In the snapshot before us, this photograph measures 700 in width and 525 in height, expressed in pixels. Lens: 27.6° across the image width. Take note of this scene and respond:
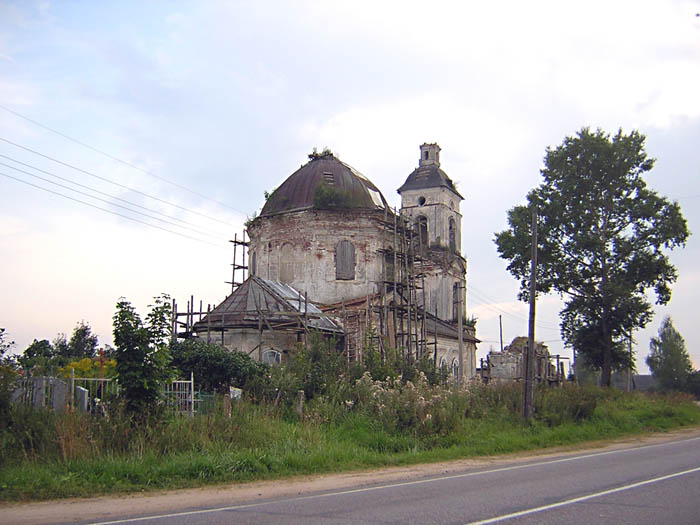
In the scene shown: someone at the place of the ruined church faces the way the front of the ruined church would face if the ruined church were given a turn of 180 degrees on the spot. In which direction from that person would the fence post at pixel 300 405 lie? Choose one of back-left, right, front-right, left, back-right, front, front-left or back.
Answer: front-left

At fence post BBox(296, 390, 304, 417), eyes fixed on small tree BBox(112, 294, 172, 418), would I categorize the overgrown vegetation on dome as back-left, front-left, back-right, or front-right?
back-right

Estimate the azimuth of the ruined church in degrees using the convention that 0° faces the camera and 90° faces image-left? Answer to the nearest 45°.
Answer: approximately 225°

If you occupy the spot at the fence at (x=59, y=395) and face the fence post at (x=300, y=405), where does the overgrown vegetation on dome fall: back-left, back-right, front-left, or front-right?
front-left

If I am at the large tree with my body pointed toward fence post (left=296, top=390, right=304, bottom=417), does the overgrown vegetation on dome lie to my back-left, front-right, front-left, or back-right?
front-right

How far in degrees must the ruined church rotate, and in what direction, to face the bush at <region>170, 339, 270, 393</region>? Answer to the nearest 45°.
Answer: approximately 135° to its right

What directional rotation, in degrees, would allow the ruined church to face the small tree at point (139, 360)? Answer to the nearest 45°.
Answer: approximately 135° to its right
